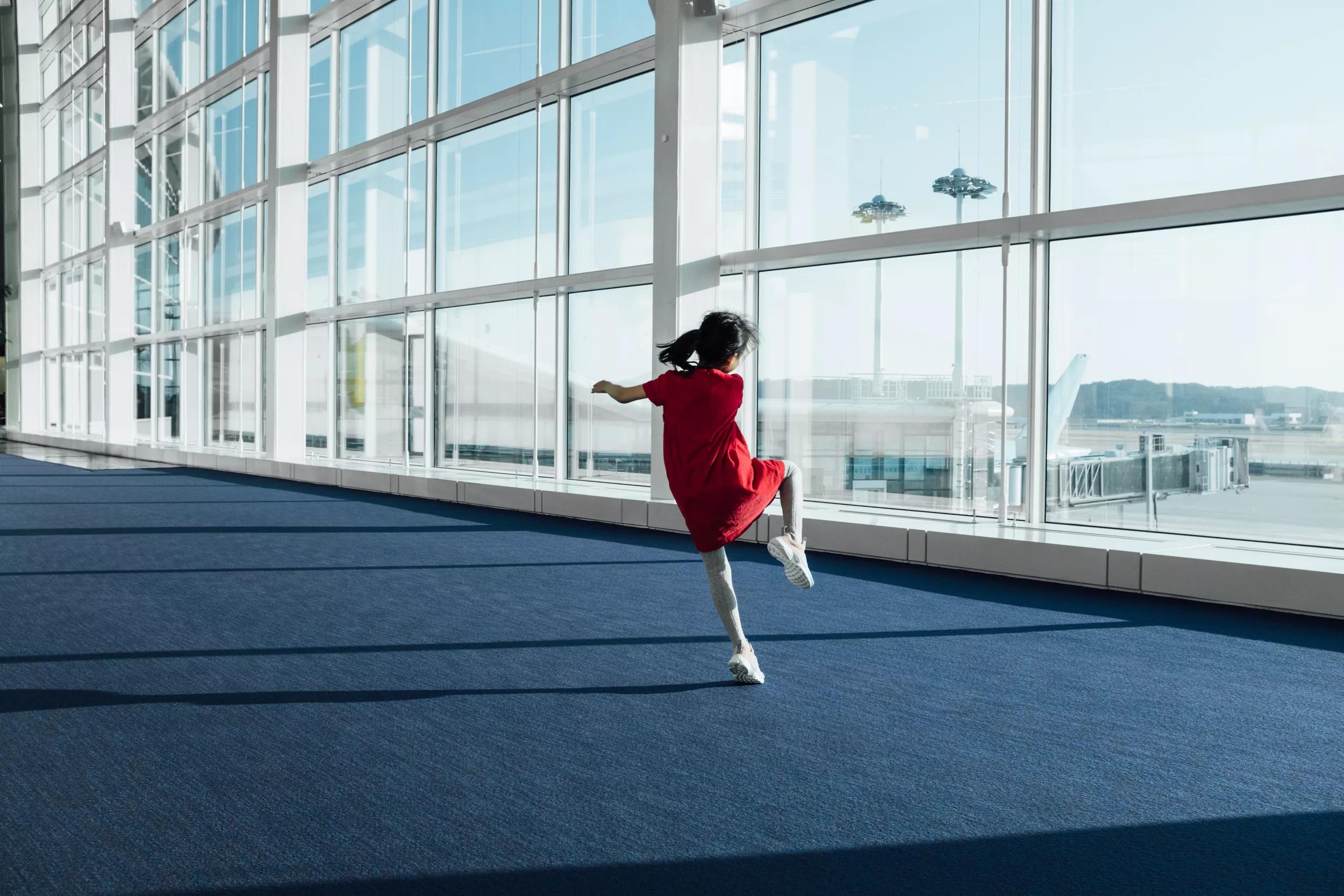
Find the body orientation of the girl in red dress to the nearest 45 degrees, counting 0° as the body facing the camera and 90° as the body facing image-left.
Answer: approximately 225°

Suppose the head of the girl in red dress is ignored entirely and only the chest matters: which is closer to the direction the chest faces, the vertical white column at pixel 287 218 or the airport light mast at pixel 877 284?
the airport light mast

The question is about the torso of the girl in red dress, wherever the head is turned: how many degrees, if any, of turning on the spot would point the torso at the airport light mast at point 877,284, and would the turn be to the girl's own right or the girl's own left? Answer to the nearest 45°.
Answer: approximately 45° to the girl's own left

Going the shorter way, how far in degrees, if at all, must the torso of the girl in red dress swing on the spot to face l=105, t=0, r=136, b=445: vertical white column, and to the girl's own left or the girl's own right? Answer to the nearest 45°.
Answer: approximately 90° to the girl's own left

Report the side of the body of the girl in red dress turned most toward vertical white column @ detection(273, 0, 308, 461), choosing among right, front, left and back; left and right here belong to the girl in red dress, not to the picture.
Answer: left

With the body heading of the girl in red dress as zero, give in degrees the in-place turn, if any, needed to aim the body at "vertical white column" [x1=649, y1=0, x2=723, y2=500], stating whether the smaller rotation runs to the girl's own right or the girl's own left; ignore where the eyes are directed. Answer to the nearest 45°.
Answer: approximately 45° to the girl's own left

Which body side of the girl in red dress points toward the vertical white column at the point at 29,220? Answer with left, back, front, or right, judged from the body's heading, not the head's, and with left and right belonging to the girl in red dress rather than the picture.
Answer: left

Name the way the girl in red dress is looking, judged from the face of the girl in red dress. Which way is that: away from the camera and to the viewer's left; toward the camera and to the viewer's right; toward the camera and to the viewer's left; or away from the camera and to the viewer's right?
away from the camera and to the viewer's right

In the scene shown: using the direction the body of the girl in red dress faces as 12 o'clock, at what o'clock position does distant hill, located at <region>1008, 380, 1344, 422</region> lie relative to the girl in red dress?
The distant hill is roughly at 12 o'clock from the girl in red dress.

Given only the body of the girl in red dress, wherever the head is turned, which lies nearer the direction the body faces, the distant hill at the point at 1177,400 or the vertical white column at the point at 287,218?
the distant hill
